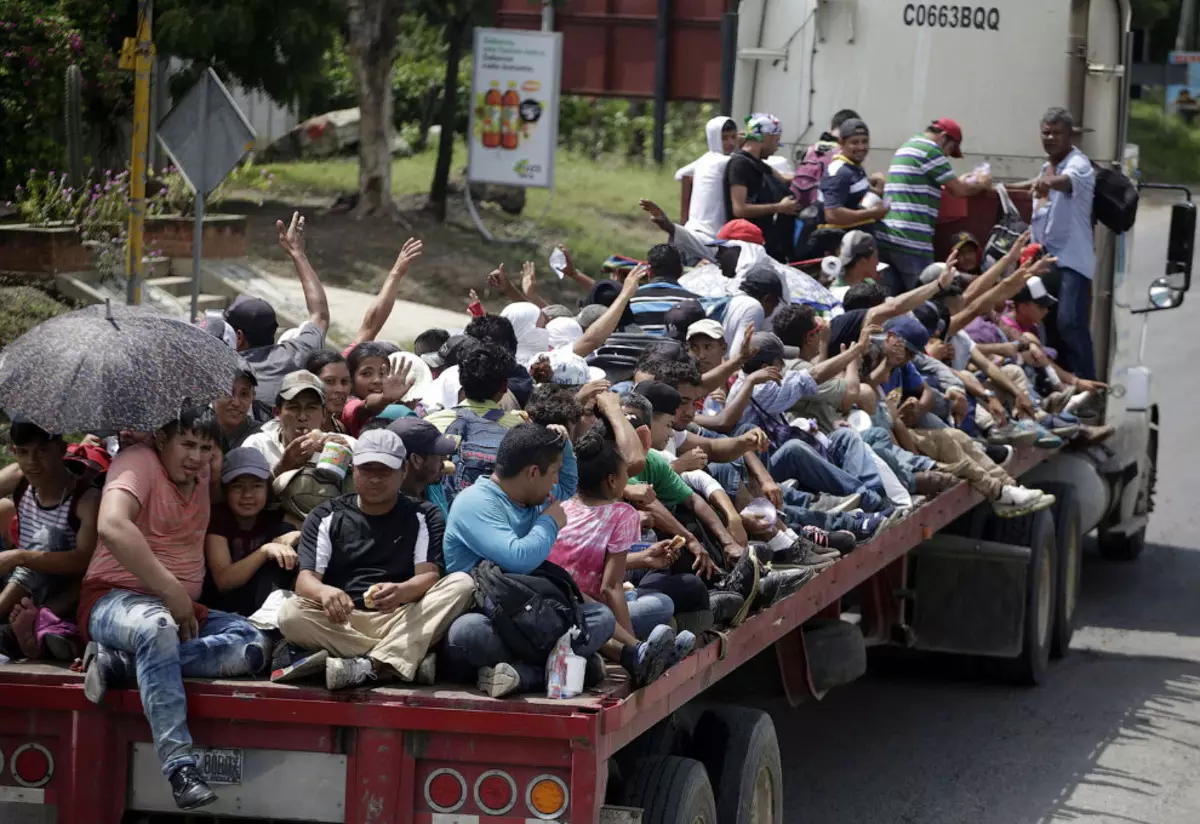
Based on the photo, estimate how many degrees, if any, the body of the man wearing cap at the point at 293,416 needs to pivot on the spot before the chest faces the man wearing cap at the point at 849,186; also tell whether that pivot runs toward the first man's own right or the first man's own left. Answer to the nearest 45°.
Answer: approximately 135° to the first man's own left

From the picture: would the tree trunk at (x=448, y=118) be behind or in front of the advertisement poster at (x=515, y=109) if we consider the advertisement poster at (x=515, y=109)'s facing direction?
behind

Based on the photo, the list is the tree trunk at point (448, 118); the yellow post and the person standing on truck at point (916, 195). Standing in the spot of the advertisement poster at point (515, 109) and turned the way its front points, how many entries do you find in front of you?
2

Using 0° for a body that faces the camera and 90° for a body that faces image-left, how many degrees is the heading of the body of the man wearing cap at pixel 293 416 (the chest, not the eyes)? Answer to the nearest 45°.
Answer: approximately 0°

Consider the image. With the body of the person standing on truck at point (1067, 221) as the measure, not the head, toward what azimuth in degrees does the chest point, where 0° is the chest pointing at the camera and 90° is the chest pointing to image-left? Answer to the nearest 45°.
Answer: approximately 45°
